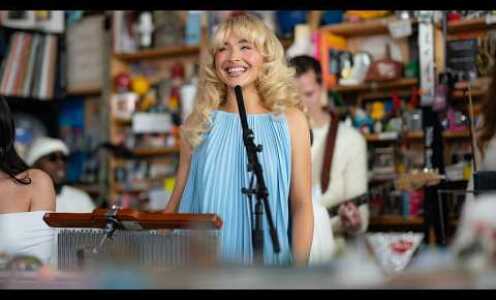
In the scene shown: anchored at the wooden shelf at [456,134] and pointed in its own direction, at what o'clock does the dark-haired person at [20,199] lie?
The dark-haired person is roughly at 1 o'clock from the wooden shelf.

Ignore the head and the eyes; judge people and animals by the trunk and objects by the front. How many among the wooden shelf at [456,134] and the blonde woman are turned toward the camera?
2

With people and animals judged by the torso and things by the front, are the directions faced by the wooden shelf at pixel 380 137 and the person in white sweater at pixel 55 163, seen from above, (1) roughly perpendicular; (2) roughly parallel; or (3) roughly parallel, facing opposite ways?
roughly perpendicular

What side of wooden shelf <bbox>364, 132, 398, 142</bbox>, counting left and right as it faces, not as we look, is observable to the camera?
front

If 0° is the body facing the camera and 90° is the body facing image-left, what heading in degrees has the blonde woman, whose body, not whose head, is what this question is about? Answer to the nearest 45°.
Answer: approximately 0°

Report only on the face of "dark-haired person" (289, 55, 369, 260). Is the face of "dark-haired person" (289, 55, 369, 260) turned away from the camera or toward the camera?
toward the camera

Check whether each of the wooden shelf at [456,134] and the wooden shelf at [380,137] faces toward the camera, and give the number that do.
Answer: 2

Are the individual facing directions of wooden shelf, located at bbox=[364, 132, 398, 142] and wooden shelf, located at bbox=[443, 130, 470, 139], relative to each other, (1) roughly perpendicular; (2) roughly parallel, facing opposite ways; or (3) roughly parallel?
roughly parallel

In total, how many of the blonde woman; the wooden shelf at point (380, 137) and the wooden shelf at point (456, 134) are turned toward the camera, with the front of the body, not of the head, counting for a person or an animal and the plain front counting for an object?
3

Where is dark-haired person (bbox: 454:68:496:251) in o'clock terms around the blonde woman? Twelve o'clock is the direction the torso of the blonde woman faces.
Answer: The dark-haired person is roughly at 9 o'clock from the blonde woman.

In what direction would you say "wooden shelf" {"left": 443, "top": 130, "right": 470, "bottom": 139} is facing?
toward the camera

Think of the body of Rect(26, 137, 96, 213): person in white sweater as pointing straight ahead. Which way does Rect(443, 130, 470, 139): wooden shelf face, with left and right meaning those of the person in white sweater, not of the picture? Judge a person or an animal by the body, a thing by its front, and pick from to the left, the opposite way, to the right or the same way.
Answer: to the right
